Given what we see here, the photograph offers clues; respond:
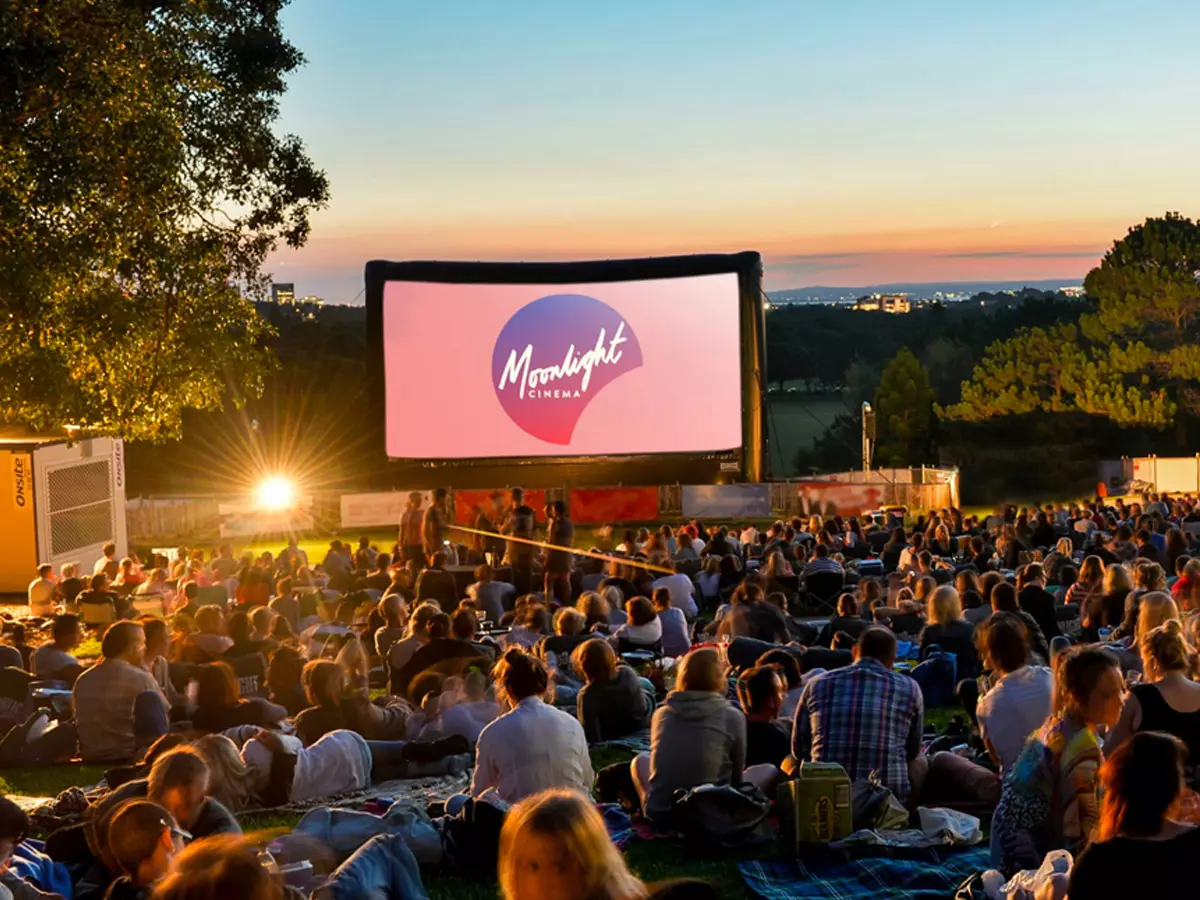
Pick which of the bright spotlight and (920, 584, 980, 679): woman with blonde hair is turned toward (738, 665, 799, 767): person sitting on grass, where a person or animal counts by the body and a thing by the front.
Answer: the bright spotlight

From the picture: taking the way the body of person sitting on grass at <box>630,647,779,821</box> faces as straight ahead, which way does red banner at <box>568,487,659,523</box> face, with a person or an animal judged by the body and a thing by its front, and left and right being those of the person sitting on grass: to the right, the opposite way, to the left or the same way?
the opposite way

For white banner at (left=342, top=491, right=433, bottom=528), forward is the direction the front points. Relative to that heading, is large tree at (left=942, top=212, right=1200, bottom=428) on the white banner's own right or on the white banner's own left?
on the white banner's own left

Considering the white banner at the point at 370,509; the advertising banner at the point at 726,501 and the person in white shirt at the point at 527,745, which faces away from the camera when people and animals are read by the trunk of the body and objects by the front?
the person in white shirt

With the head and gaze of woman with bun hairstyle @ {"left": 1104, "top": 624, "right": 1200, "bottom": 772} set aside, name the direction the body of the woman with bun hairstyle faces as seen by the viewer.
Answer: away from the camera

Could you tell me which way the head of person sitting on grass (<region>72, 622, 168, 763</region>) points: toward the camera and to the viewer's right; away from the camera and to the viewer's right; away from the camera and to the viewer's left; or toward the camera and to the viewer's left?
away from the camera and to the viewer's right

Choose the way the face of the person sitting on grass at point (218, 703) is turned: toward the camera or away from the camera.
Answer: away from the camera

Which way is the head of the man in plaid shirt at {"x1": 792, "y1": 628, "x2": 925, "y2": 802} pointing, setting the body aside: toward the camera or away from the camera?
away from the camera

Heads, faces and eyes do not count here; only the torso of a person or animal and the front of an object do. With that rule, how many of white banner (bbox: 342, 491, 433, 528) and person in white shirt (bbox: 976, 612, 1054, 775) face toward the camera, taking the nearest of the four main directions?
1

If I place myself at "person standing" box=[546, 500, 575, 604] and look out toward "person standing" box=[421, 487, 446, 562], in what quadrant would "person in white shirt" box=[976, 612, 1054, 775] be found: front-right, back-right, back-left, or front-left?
back-left

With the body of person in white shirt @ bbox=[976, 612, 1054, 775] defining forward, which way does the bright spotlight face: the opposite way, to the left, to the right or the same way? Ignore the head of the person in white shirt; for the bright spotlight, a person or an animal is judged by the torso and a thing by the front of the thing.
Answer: the opposite way

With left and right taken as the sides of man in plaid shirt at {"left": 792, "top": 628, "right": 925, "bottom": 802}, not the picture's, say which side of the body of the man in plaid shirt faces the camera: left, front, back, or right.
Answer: back

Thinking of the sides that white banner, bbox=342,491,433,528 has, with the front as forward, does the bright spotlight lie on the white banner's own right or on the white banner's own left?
on the white banner's own right

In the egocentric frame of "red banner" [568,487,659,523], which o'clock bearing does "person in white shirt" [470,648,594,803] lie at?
The person in white shirt is roughly at 12 o'clock from the red banner.

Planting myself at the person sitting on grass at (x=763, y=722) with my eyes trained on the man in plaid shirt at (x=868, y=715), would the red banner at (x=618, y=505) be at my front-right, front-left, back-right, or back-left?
back-left

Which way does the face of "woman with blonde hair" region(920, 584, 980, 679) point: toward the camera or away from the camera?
away from the camera

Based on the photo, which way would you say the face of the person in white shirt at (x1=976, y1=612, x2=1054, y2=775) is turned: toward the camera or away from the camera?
away from the camera
